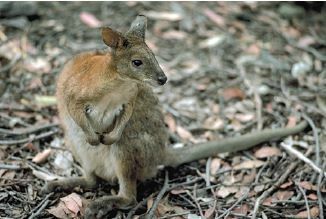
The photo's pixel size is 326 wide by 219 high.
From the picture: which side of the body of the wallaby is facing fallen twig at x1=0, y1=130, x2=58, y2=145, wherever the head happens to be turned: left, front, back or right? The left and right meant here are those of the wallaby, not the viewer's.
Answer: right

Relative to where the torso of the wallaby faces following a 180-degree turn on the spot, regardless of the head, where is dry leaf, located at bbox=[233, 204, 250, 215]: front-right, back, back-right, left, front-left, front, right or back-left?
front-right

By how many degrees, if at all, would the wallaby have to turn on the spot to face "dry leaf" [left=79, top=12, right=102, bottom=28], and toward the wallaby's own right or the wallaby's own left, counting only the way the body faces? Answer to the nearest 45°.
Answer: approximately 135° to the wallaby's own right

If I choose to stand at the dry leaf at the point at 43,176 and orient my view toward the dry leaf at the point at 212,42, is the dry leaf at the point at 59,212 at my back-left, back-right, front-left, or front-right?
back-right

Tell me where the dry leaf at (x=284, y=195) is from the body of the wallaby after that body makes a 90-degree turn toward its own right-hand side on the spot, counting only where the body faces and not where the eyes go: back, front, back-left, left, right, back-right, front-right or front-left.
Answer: back-right

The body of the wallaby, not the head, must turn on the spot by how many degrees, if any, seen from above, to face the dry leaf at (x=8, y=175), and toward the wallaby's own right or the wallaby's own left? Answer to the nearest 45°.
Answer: approximately 45° to the wallaby's own right

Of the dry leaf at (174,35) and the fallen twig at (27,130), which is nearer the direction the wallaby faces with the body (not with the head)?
the fallen twig

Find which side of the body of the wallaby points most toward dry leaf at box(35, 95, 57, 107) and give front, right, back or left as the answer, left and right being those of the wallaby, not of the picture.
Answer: right

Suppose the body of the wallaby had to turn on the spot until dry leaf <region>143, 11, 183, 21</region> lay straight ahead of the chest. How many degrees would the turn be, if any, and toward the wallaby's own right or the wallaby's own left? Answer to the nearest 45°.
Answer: approximately 135° to the wallaby's own right

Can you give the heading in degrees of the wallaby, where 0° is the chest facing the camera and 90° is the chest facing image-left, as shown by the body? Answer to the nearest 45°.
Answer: approximately 45°

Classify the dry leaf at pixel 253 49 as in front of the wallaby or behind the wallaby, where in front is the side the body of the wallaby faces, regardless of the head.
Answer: behind

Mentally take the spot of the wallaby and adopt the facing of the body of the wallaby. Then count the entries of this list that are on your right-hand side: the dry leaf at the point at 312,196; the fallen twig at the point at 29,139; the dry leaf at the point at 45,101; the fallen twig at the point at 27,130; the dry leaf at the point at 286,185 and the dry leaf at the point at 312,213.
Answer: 3

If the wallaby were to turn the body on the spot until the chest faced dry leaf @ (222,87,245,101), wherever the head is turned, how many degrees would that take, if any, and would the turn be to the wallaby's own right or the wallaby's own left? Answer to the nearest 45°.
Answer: approximately 180°

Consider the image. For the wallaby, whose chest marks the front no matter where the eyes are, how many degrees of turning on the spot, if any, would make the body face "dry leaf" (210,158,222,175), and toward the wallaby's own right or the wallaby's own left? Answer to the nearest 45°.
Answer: approximately 180°

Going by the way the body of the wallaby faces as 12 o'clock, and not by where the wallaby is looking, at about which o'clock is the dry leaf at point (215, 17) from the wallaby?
The dry leaf is roughly at 5 o'clock from the wallaby.

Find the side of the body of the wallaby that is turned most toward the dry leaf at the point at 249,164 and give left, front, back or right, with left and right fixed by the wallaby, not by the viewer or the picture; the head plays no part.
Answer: back

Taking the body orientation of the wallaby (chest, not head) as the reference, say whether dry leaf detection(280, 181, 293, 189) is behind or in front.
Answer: behind
